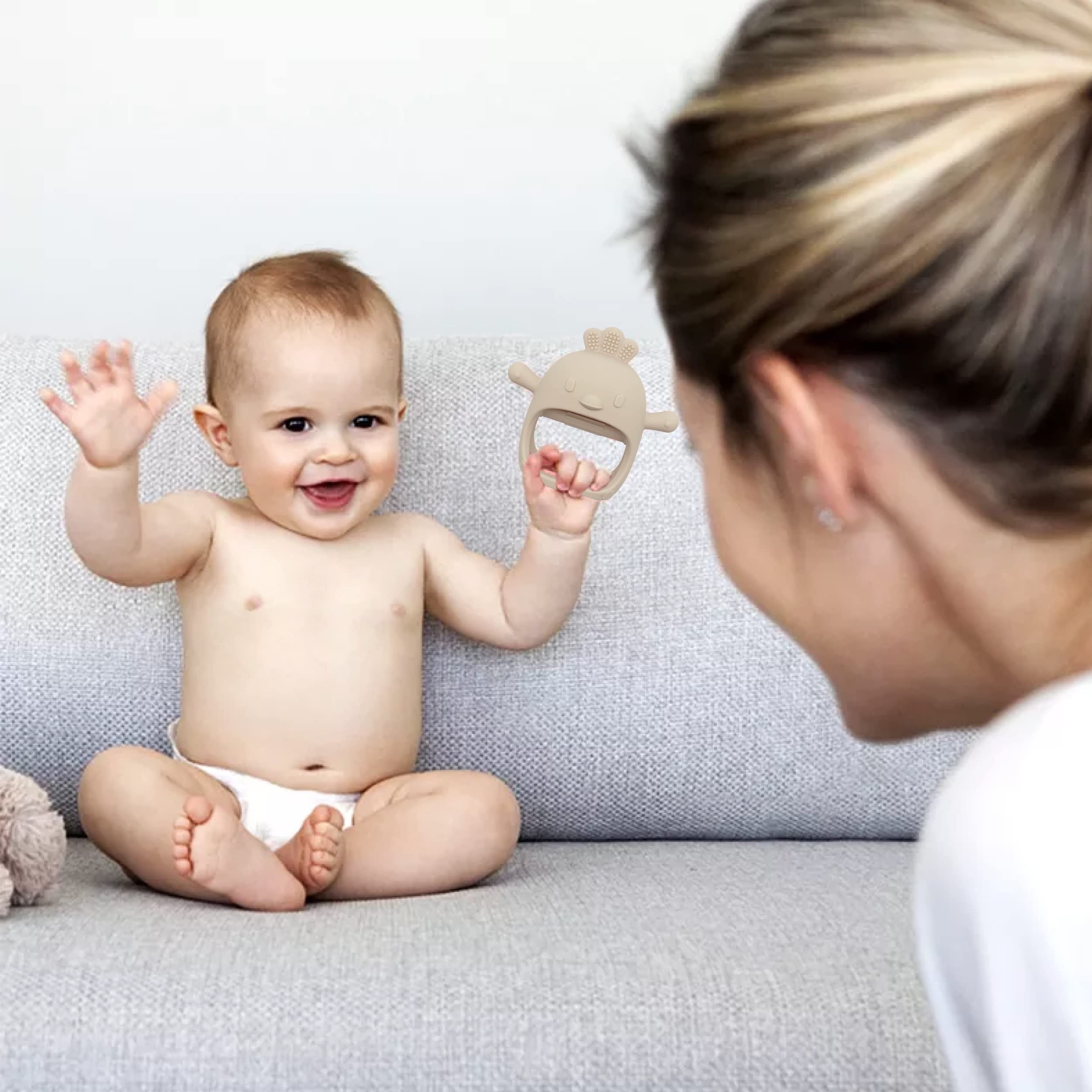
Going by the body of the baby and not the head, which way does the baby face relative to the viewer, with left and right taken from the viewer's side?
facing the viewer

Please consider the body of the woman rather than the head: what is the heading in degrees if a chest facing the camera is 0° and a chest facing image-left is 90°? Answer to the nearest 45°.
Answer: approximately 135°

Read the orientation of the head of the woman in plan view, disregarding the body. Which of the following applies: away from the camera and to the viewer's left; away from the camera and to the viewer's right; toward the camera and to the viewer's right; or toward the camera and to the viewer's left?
away from the camera and to the viewer's left

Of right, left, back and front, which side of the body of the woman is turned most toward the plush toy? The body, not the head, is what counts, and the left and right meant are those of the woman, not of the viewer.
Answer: front

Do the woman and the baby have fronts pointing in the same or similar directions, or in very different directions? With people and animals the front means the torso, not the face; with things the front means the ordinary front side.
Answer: very different directions

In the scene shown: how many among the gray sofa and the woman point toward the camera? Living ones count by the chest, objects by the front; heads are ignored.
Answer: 1

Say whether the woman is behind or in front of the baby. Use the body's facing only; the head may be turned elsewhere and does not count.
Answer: in front

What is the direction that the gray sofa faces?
toward the camera
